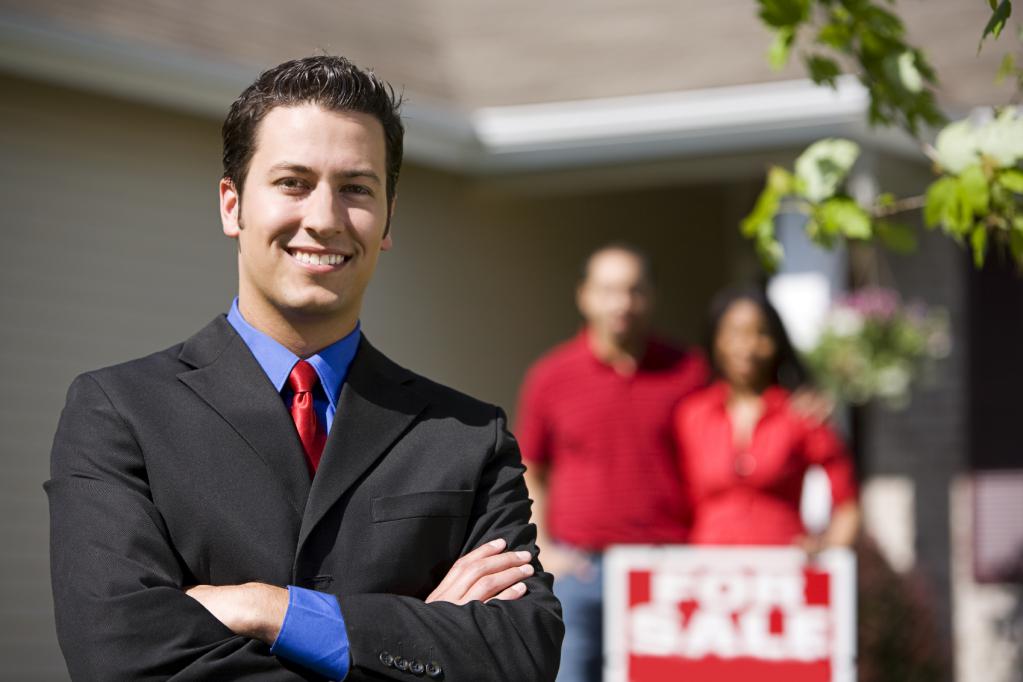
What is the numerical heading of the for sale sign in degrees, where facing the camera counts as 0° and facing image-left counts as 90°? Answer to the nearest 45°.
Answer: approximately 0°

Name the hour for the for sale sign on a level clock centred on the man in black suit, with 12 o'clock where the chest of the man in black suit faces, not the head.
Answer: The for sale sign is roughly at 7 o'clock from the man in black suit.

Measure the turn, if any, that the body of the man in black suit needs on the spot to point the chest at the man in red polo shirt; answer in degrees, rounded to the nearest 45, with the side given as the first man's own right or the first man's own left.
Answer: approximately 180°

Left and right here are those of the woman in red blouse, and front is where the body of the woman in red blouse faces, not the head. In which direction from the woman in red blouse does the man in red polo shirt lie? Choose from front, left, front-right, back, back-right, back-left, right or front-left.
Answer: right

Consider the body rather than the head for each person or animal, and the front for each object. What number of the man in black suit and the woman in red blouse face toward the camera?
2
